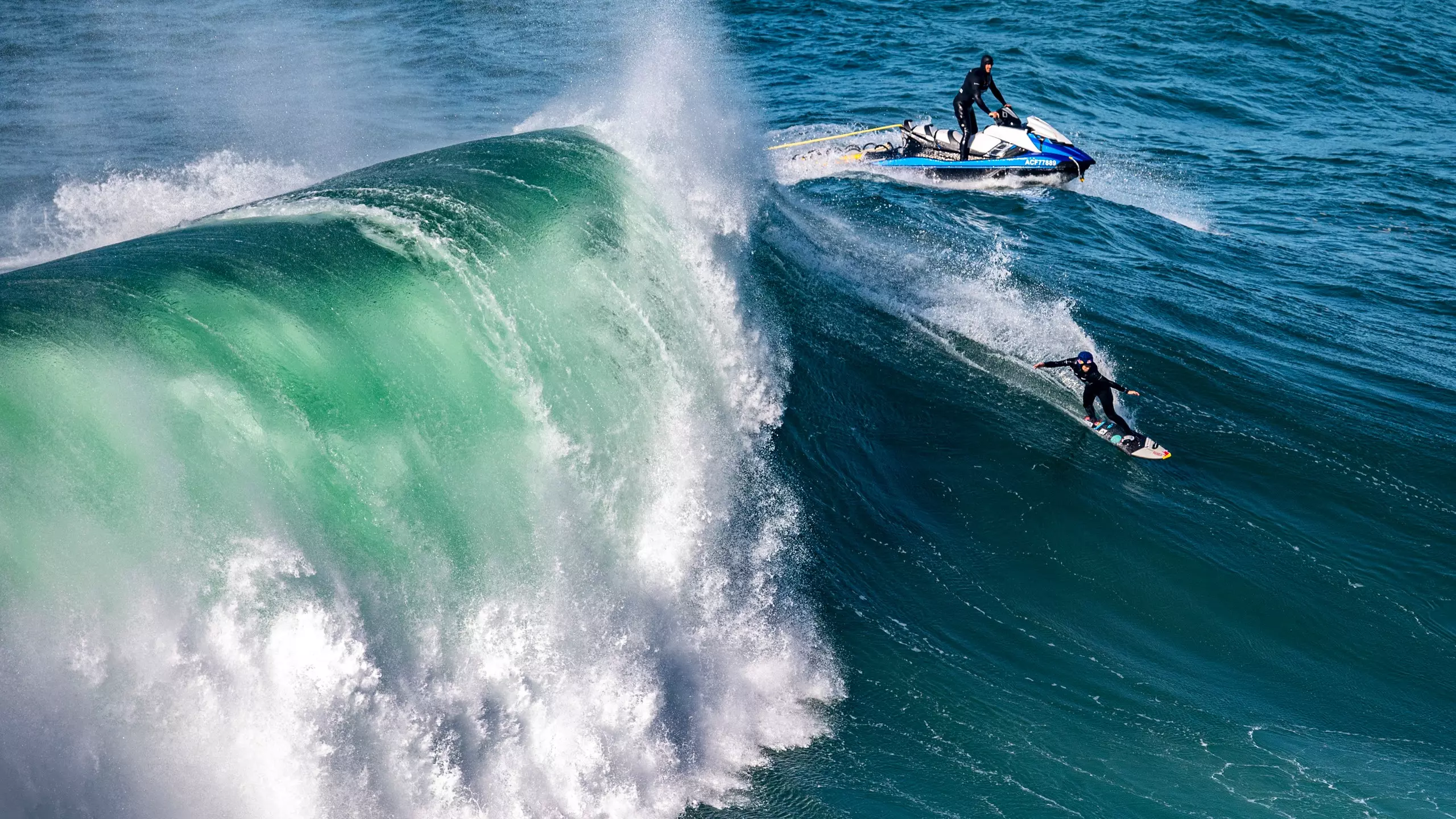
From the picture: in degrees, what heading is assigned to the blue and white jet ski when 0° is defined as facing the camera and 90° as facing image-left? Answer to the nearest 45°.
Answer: approximately 270°

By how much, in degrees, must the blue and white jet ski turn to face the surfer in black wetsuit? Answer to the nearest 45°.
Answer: approximately 90° to its right

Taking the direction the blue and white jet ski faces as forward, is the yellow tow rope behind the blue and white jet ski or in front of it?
behind
